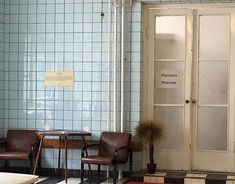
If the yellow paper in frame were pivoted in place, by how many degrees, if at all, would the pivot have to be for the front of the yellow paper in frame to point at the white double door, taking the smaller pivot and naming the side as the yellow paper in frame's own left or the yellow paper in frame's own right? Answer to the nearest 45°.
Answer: approximately 90° to the yellow paper in frame's own left

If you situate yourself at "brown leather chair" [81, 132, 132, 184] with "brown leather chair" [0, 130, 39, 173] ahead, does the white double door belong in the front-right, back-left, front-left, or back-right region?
back-right

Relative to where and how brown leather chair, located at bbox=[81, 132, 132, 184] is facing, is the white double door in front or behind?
behind

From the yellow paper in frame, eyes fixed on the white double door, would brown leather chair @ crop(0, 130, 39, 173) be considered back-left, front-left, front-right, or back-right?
back-right
